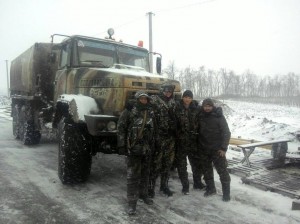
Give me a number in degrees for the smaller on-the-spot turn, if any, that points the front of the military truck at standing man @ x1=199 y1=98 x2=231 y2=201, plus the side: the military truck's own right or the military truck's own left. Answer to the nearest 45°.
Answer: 0° — it already faces them

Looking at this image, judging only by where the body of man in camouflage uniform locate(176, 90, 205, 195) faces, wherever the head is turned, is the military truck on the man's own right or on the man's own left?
on the man's own right

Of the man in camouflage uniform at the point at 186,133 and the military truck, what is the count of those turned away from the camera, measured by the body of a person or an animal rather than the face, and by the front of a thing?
0

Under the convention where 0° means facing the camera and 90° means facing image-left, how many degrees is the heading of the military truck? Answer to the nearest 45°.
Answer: approximately 315°

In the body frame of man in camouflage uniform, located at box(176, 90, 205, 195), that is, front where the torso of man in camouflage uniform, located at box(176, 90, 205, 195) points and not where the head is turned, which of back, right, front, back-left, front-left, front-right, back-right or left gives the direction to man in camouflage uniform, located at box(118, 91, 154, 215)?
front-right

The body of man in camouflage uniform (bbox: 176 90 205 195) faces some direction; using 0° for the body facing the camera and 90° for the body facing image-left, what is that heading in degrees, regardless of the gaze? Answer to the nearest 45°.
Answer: approximately 0°

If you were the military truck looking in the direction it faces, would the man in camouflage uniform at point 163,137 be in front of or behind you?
in front
